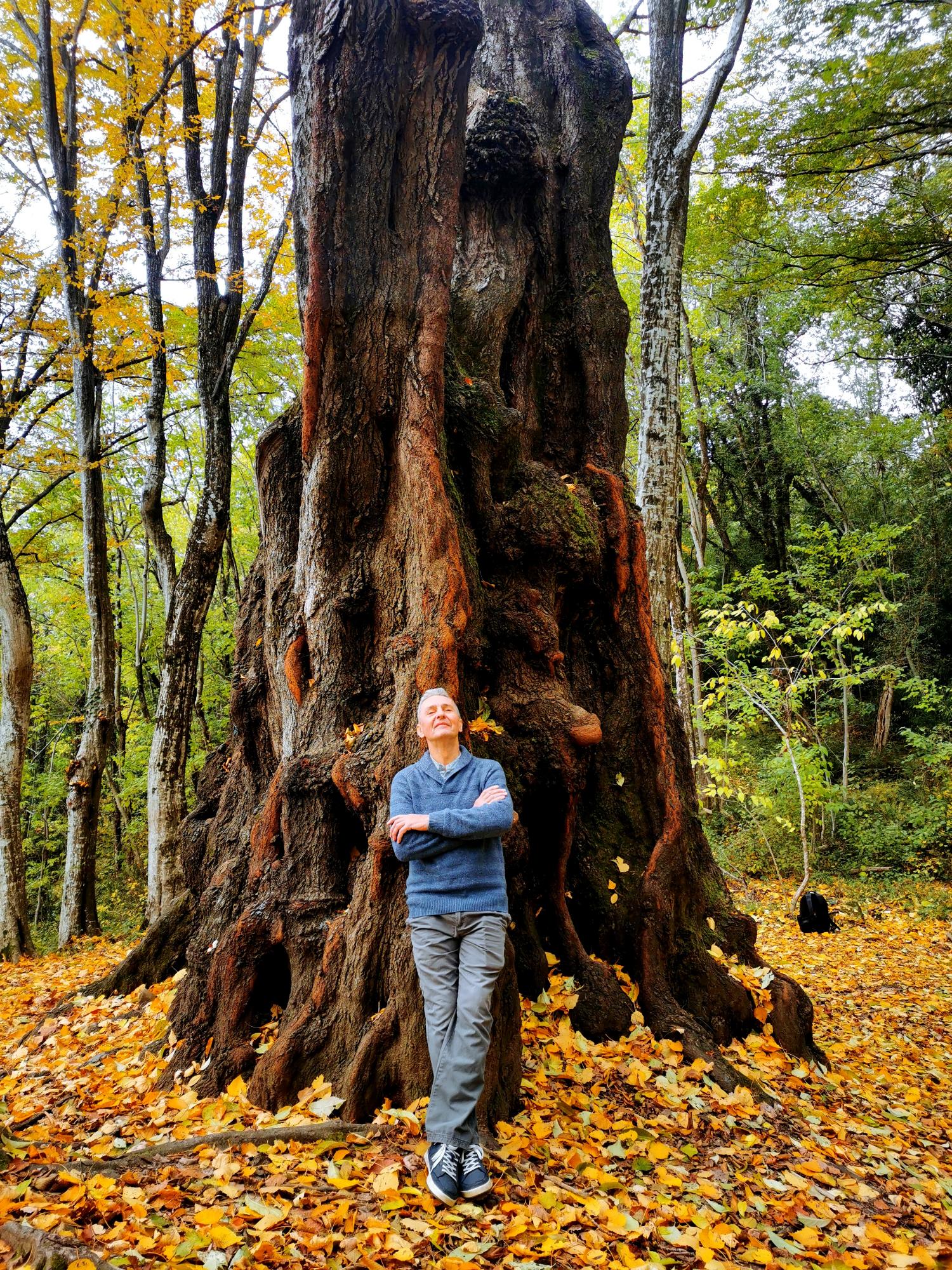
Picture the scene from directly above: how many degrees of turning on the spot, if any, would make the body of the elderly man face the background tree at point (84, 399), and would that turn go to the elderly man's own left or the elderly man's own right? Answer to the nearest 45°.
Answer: approximately 135° to the elderly man's own right

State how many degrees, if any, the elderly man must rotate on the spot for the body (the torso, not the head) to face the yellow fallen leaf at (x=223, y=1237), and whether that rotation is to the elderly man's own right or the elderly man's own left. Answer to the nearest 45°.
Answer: approximately 45° to the elderly man's own right

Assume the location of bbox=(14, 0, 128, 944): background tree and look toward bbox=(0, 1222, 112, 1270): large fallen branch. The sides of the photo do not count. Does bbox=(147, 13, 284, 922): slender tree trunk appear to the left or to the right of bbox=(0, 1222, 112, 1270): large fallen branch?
left

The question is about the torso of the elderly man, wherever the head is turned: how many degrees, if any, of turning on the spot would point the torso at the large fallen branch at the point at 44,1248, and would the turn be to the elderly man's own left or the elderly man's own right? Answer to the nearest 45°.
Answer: approximately 45° to the elderly man's own right

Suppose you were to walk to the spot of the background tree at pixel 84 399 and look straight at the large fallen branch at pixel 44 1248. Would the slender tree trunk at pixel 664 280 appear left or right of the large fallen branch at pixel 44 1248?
left

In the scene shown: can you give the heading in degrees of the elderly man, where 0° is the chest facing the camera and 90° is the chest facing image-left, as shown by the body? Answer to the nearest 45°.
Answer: approximately 0°

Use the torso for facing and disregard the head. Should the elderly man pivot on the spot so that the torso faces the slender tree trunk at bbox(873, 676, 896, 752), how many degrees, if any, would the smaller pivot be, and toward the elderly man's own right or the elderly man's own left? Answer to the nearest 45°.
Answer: approximately 135° to the elderly man's own left

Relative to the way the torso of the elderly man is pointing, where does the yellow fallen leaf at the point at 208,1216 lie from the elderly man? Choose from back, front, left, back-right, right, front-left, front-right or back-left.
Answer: front-right

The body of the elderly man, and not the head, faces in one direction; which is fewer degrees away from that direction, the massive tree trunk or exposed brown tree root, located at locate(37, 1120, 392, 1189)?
the exposed brown tree root
